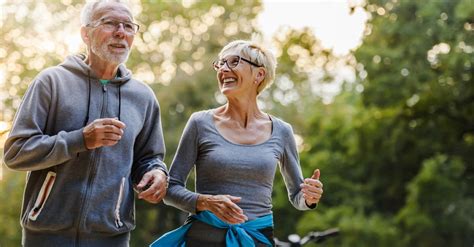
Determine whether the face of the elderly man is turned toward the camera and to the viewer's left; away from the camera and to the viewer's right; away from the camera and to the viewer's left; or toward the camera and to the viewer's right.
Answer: toward the camera and to the viewer's right

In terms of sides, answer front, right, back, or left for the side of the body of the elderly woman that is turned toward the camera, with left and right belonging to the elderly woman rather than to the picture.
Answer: front

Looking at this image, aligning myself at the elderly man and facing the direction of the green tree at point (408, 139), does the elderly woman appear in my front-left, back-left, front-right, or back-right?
front-right

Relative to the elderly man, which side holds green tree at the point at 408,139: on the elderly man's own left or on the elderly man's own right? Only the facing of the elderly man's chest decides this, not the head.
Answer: on the elderly man's own left

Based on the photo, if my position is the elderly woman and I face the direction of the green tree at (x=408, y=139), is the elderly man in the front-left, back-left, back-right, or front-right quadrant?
back-left

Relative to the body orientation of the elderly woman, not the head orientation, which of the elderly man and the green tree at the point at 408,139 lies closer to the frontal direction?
the elderly man

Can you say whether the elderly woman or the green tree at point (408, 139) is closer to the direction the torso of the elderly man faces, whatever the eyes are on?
the elderly woman

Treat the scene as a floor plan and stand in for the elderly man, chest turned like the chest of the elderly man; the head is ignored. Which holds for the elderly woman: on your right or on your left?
on your left

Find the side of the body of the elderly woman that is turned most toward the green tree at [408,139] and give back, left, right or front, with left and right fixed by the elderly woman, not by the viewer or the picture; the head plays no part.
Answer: back

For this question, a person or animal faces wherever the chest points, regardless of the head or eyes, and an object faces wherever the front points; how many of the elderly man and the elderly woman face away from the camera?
0

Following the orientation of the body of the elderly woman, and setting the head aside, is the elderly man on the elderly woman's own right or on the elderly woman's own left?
on the elderly woman's own right

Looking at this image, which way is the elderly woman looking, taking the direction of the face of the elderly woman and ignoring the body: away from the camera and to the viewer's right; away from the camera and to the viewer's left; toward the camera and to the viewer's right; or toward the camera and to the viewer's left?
toward the camera and to the viewer's left
